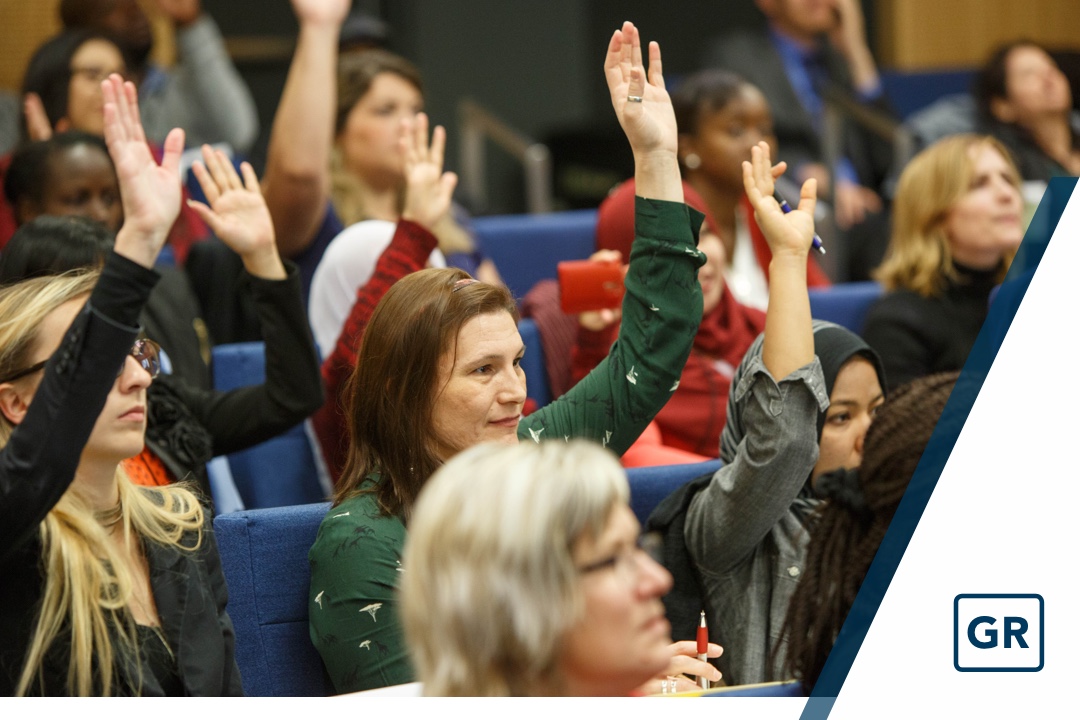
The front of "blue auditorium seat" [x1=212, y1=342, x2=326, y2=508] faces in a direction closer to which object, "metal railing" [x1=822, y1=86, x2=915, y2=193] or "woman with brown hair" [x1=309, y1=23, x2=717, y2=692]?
the woman with brown hair

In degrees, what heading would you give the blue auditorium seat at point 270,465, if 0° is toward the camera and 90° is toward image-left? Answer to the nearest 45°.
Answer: approximately 315°

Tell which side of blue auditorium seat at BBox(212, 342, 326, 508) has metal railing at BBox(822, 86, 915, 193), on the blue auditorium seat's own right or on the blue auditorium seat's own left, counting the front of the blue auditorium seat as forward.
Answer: on the blue auditorium seat's own left

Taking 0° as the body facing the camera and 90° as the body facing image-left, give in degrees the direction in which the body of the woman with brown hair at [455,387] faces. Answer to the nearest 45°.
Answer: approximately 315°

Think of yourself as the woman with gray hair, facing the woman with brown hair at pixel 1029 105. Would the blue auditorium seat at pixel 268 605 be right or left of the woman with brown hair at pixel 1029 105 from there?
left
